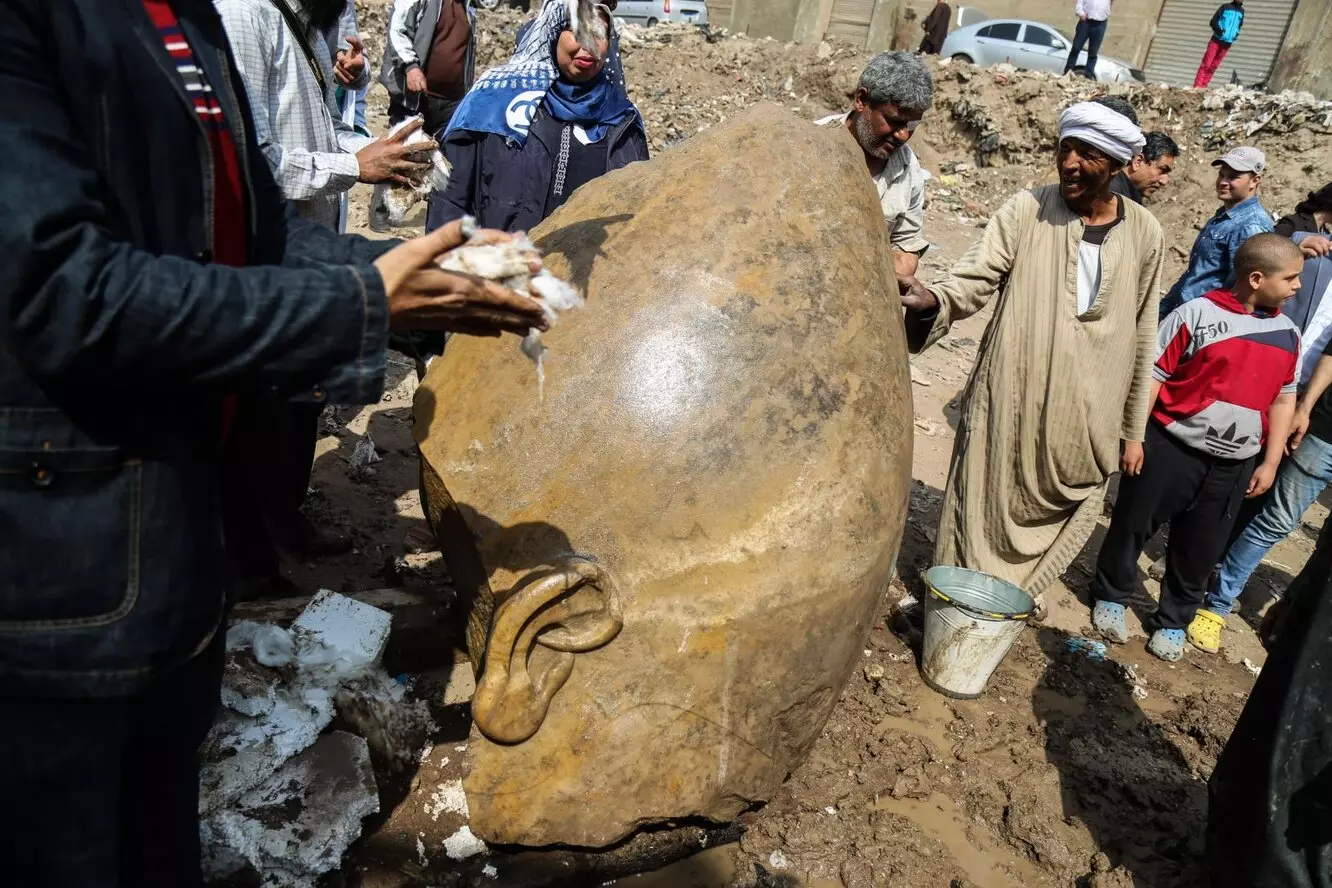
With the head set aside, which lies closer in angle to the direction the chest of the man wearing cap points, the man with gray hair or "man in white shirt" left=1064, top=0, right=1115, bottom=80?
the man with gray hair

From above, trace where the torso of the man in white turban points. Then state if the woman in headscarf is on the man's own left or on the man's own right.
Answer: on the man's own right

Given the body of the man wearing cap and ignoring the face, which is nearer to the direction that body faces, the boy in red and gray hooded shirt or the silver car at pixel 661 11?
the boy in red and gray hooded shirt

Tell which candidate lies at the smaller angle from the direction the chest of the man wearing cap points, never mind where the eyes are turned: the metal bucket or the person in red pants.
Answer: the metal bucket

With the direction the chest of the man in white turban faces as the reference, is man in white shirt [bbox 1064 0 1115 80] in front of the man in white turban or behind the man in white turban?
behind

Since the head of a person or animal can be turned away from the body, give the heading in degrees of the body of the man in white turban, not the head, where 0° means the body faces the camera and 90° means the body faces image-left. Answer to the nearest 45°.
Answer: approximately 0°

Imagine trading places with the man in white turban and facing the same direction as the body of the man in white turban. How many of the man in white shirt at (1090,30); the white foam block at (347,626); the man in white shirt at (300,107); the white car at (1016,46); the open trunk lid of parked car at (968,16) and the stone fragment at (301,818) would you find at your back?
3

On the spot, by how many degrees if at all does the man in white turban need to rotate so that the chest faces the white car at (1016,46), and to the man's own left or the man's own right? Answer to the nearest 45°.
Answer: approximately 180°

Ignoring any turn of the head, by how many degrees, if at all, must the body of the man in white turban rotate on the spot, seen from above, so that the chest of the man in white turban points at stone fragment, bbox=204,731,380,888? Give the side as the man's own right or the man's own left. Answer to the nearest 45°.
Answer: approximately 45° to the man's own right

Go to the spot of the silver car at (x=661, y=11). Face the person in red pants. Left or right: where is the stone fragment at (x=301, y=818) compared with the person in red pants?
right

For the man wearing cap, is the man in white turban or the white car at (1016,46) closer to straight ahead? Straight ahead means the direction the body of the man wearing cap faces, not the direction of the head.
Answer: the man in white turban

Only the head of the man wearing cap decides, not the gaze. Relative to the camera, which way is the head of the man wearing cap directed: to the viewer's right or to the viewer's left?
to the viewer's left

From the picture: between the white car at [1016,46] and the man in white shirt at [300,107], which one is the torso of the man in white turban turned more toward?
the man in white shirt
